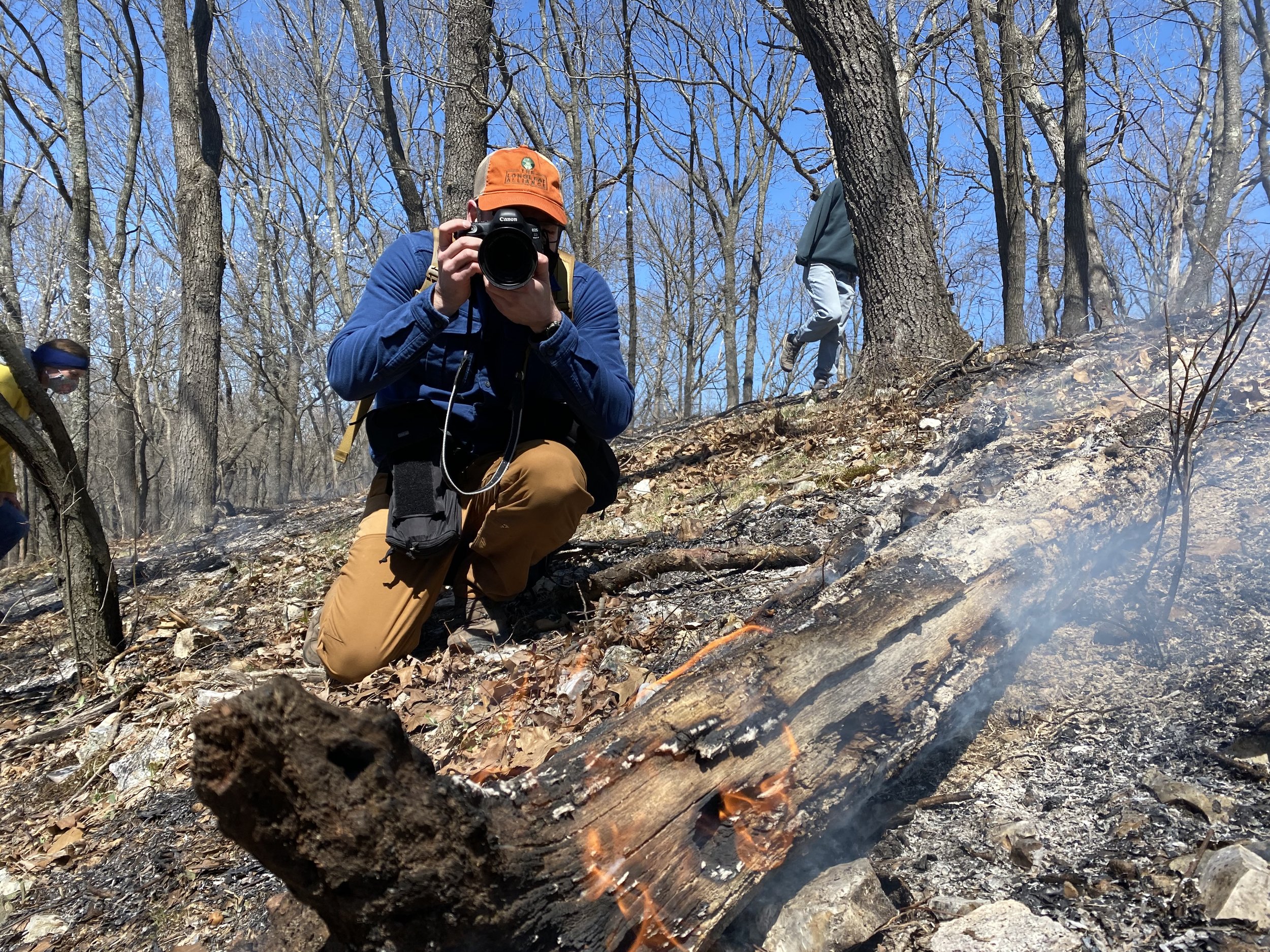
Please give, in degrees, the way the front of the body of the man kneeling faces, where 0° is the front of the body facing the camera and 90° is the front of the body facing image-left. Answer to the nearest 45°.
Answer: approximately 0°

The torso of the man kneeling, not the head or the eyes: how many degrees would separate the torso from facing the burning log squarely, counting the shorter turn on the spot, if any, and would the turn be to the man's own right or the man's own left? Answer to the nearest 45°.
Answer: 0° — they already face it

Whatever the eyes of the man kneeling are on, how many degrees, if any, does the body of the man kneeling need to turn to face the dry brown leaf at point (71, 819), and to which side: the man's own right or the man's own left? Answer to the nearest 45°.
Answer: approximately 90° to the man's own right

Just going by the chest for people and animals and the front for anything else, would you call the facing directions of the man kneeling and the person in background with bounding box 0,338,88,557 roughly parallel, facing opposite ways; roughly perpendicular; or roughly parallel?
roughly perpendicular

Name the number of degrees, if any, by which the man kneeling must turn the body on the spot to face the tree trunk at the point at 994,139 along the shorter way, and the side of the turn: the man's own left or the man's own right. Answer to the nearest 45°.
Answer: approximately 135° to the man's own left

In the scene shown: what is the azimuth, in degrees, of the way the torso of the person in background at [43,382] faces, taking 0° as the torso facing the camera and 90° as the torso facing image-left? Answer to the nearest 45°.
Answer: approximately 315°

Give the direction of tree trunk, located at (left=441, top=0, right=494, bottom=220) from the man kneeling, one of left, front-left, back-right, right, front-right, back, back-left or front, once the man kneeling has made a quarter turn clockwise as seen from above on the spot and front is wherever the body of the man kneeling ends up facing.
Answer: right
